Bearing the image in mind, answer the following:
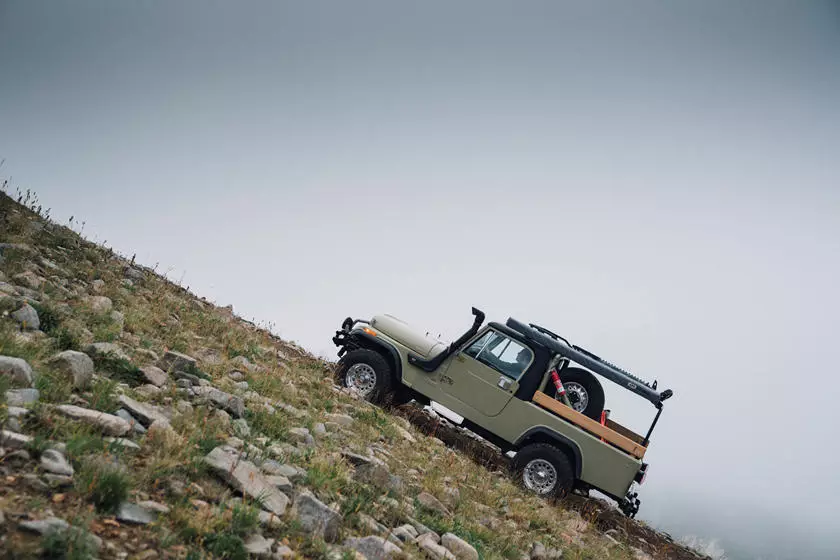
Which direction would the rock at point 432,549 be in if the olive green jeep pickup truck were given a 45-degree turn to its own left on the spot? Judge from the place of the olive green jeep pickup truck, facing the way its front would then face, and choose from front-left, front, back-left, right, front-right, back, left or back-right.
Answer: front-left

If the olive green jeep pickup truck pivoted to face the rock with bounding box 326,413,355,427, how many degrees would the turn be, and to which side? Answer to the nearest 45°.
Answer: approximately 45° to its left

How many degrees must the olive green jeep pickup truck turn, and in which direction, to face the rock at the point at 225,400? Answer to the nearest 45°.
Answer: approximately 45° to its left

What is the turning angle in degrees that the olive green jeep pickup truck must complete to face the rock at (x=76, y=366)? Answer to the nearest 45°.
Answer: approximately 45° to its left

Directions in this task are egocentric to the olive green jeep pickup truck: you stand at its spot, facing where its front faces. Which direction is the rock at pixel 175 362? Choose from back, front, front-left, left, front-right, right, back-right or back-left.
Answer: front-left

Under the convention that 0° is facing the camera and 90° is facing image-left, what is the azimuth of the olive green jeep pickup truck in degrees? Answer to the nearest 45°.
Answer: approximately 90°
